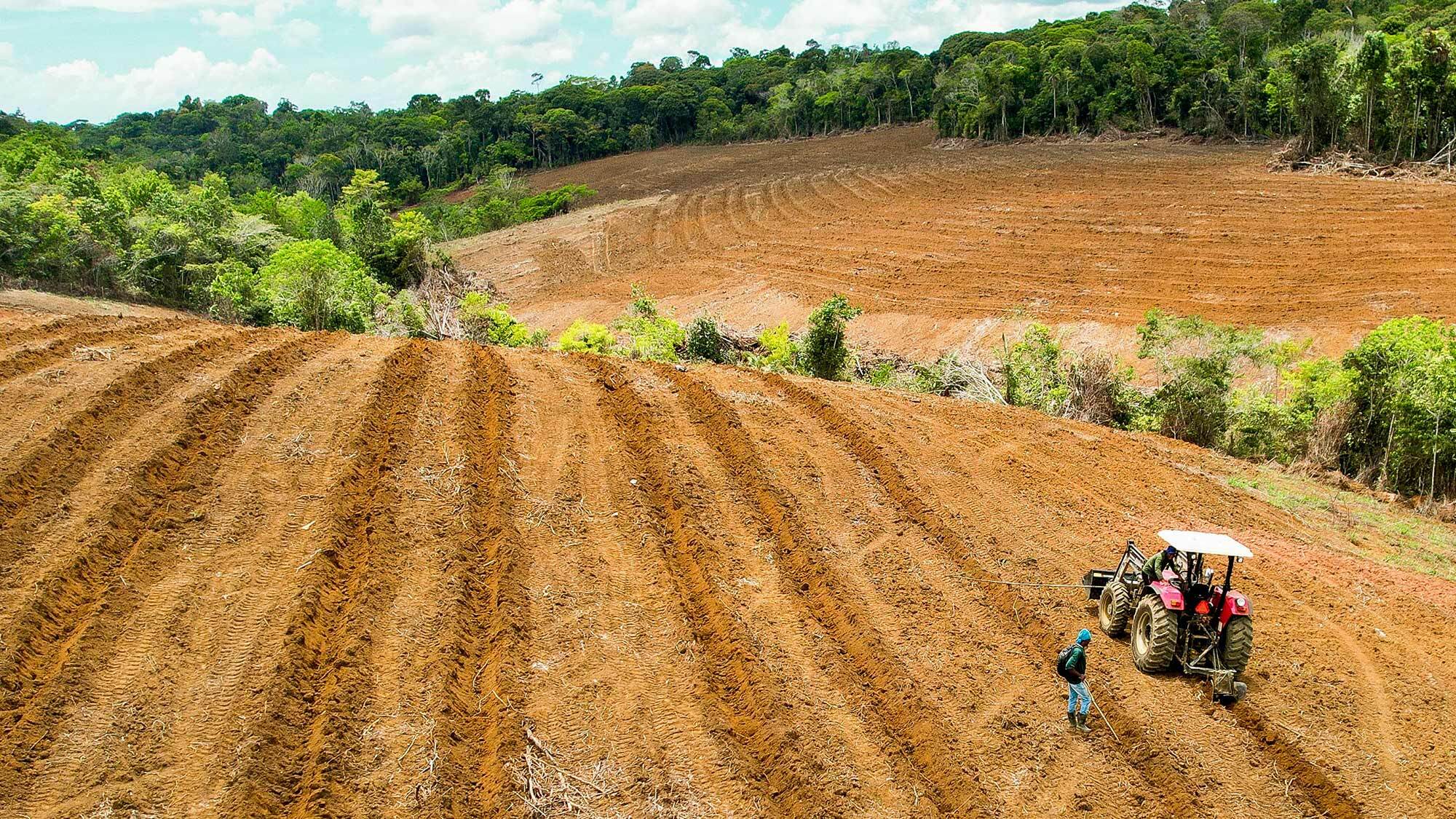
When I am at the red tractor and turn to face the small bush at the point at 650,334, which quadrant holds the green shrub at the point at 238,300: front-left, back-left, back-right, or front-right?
front-left

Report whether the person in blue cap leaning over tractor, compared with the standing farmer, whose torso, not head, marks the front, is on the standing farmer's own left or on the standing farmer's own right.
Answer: on the standing farmer's own left

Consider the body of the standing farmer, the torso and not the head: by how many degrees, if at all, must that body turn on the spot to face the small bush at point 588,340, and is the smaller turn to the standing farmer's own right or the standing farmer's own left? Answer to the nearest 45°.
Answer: approximately 135° to the standing farmer's own left

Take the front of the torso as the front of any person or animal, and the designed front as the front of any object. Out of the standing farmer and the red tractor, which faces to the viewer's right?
the standing farmer

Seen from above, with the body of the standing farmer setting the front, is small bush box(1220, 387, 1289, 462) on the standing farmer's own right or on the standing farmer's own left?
on the standing farmer's own left

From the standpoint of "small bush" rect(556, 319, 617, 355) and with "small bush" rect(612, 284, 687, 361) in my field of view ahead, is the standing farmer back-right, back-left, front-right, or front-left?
front-right

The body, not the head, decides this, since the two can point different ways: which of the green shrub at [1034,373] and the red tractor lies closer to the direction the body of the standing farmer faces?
the red tractor

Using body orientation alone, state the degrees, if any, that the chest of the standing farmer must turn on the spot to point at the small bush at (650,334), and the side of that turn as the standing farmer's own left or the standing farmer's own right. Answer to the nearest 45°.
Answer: approximately 135° to the standing farmer's own left

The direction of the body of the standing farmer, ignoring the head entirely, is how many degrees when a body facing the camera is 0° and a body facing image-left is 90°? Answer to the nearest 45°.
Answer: approximately 270°
